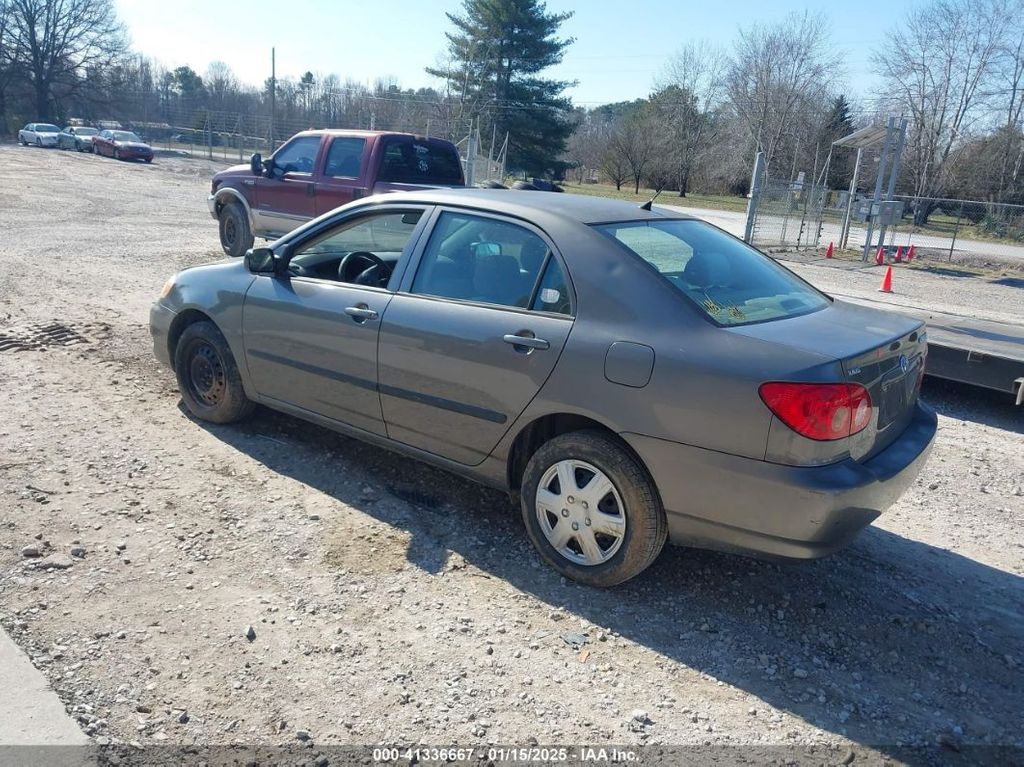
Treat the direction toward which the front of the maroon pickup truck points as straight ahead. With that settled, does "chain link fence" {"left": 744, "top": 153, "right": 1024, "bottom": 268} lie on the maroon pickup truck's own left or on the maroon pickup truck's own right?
on the maroon pickup truck's own right

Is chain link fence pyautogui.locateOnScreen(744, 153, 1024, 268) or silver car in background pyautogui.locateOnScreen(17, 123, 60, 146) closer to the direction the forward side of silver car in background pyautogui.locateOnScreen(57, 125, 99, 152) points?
the chain link fence

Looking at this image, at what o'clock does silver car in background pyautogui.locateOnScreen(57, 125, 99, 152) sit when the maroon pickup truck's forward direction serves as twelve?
The silver car in background is roughly at 1 o'clock from the maroon pickup truck.

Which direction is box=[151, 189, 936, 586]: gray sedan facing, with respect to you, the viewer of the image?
facing away from the viewer and to the left of the viewer

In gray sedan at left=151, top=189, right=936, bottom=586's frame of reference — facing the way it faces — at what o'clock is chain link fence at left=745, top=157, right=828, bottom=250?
The chain link fence is roughly at 2 o'clock from the gray sedan.

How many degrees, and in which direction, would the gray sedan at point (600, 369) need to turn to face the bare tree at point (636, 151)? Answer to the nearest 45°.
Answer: approximately 45° to its right

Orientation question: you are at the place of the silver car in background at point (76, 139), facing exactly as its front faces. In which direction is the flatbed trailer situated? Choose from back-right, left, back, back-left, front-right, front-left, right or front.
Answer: front-right

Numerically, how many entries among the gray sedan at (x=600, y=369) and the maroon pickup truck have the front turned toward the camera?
0

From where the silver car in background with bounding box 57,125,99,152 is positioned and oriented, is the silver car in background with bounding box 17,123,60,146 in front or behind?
behind

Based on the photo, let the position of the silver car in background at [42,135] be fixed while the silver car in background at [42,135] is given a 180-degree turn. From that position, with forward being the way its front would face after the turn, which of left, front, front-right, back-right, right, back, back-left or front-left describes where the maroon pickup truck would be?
back-left

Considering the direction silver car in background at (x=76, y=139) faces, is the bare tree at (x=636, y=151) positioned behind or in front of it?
in front

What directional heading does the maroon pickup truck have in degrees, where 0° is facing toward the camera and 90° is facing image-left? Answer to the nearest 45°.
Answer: approximately 135°
